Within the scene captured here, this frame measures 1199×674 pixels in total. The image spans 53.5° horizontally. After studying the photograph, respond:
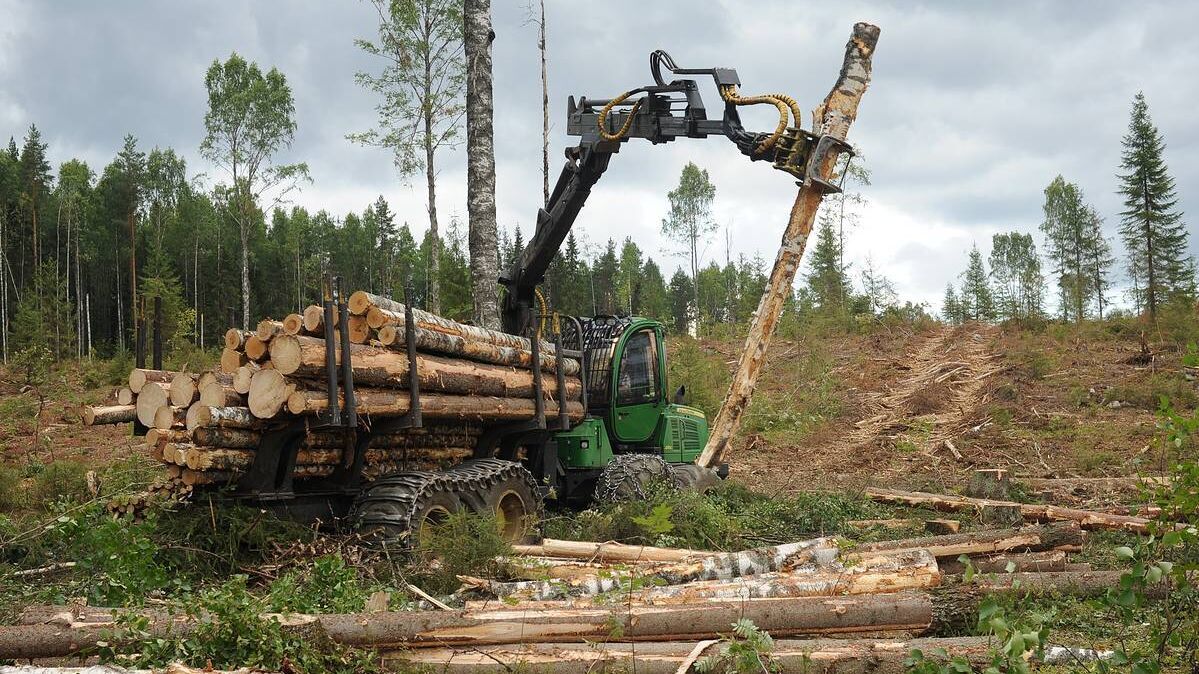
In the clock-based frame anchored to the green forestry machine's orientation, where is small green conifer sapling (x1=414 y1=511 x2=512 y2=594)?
The small green conifer sapling is roughly at 5 o'clock from the green forestry machine.

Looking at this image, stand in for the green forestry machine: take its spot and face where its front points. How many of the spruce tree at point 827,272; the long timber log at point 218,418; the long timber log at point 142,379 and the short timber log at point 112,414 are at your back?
3

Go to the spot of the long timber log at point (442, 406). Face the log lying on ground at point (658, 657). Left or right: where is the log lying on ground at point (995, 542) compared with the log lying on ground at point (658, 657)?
left

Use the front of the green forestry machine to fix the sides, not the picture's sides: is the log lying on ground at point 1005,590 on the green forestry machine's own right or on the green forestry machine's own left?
on the green forestry machine's own right

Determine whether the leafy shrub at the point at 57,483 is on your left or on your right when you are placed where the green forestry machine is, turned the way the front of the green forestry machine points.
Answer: on your left

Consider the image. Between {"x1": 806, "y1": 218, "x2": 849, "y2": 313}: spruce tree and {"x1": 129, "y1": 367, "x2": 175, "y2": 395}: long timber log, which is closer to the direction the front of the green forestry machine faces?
the spruce tree

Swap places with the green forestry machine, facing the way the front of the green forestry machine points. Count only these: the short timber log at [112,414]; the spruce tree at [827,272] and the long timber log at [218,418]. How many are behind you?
2

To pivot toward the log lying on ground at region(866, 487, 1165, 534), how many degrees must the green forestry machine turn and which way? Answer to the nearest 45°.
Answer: approximately 45° to its right

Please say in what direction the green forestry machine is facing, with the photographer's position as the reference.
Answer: facing away from the viewer and to the right of the viewer

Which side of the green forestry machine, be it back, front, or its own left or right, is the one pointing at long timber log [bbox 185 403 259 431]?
back

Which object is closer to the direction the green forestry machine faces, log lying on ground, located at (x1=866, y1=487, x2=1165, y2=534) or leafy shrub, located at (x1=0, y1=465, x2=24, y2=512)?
the log lying on ground
